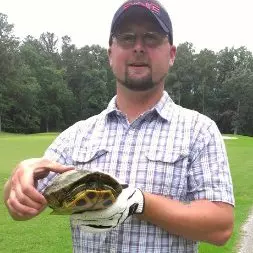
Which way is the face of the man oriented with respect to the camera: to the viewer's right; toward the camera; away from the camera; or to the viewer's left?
toward the camera

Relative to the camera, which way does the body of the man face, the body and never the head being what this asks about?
toward the camera
